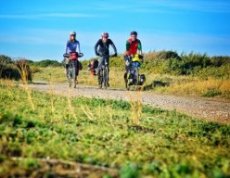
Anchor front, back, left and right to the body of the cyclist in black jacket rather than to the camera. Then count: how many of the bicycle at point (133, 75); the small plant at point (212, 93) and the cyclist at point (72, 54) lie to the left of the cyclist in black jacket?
2

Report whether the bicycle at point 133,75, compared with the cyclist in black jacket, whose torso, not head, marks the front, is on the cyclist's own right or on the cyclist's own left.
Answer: on the cyclist's own left

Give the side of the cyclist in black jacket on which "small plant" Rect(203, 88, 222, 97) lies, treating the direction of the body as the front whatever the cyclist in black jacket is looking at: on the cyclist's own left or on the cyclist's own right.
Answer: on the cyclist's own left

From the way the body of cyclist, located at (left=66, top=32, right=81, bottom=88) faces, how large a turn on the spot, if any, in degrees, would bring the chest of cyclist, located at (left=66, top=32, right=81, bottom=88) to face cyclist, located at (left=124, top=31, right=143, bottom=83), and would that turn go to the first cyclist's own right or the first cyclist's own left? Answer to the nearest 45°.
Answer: approximately 90° to the first cyclist's own left

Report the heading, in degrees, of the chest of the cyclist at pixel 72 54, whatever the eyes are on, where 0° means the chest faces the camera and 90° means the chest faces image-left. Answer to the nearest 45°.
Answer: approximately 0°

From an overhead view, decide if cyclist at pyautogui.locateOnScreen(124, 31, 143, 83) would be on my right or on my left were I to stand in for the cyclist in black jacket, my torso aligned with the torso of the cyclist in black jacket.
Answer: on my left

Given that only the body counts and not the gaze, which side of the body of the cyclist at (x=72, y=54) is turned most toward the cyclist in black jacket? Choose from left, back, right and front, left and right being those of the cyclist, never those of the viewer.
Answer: left

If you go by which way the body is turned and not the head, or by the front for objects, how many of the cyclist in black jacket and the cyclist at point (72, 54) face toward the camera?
2
